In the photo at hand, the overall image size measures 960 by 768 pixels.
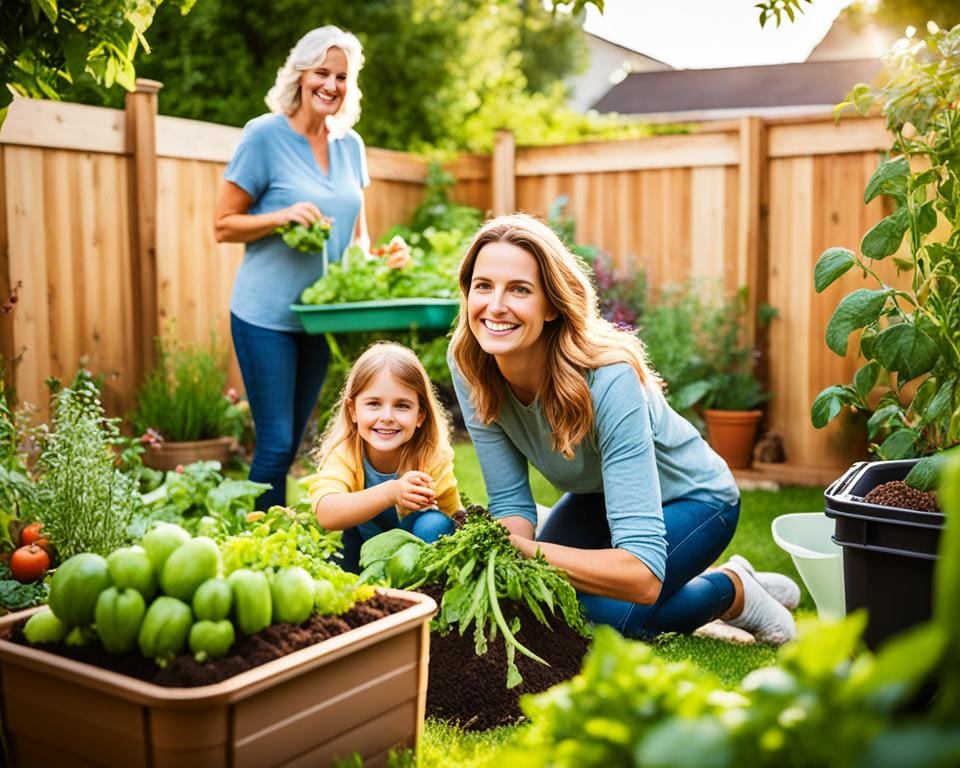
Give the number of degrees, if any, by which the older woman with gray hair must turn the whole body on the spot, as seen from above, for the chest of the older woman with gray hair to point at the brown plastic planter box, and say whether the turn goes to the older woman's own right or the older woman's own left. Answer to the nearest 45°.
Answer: approximately 45° to the older woman's own right

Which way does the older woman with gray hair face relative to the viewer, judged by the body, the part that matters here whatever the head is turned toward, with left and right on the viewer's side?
facing the viewer and to the right of the viewer

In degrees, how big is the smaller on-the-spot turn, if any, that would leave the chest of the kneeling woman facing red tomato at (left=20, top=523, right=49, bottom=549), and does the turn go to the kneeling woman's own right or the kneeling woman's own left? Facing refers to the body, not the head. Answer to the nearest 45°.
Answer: approximately 45° to the kneeling woman's own right

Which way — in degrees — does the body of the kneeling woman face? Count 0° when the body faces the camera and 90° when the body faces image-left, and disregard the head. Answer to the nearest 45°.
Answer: approximately 45°

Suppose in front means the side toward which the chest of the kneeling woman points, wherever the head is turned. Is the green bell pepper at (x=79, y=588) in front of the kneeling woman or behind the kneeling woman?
in front

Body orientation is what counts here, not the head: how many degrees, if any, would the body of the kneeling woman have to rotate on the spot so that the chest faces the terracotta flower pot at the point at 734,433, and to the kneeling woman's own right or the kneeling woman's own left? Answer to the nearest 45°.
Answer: approximately 135° to the kneeling woman's own right

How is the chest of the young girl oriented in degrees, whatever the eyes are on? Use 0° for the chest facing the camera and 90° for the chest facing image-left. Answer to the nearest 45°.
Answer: approximately 0°

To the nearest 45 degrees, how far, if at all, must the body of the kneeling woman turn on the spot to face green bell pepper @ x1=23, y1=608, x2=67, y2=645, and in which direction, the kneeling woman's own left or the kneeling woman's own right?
0° — they already face it

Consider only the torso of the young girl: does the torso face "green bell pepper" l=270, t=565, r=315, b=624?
yes

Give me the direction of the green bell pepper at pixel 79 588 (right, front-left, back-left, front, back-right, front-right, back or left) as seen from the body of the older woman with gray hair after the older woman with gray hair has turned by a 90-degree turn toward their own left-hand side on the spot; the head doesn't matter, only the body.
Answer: back-right

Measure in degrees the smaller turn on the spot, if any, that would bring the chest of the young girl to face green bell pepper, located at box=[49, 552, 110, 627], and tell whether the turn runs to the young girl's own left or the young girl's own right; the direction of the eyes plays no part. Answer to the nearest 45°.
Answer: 0° — they already face it

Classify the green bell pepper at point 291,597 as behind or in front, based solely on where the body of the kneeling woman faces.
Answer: in front
